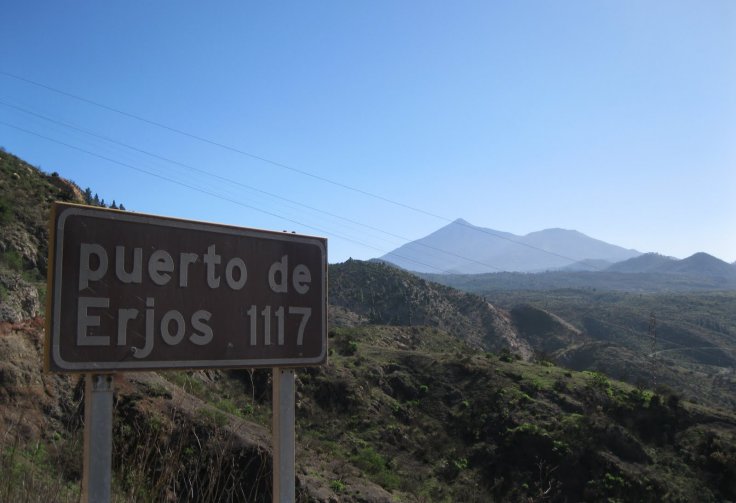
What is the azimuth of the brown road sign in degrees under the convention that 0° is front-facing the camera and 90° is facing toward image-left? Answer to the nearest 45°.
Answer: approximately 315°
